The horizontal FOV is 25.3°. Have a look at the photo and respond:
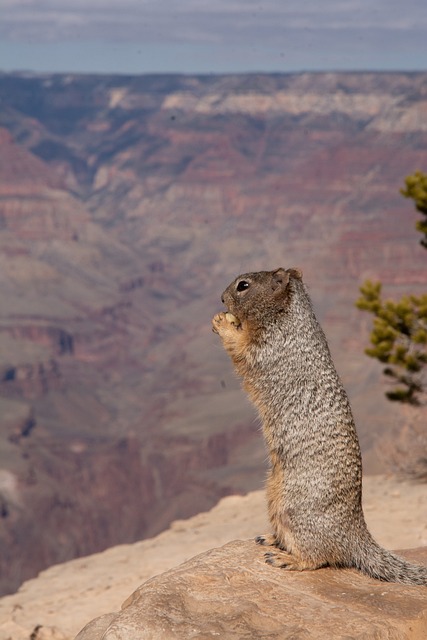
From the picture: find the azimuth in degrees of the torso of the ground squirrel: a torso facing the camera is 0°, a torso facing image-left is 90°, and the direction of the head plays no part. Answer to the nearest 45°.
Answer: approximately 90°

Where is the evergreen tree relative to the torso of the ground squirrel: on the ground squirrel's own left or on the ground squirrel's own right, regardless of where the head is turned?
on the ground squirrel's own right
